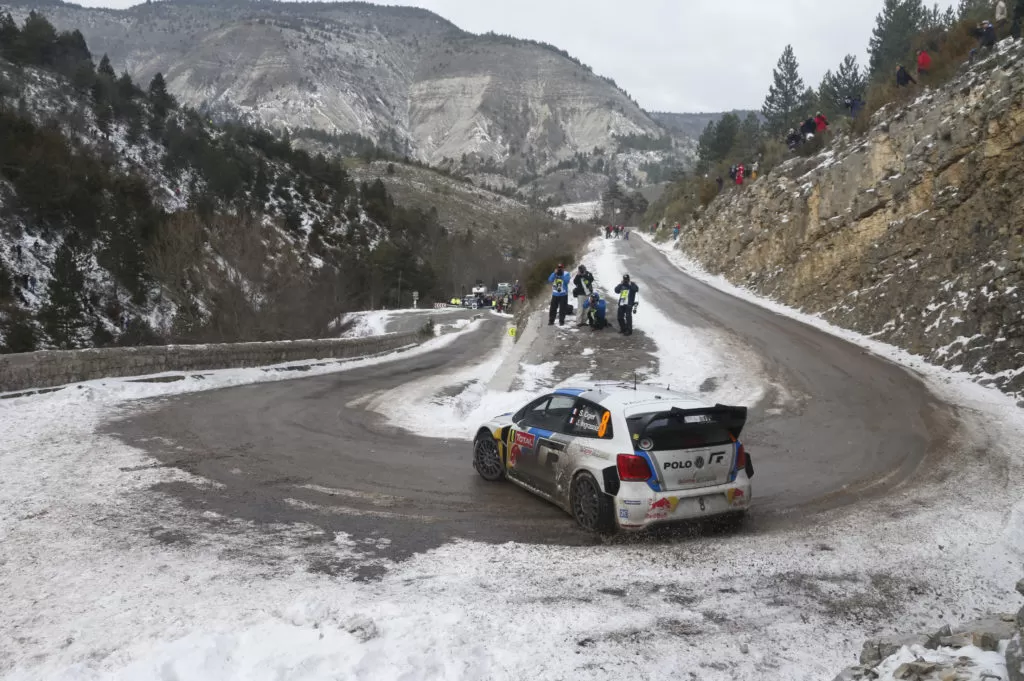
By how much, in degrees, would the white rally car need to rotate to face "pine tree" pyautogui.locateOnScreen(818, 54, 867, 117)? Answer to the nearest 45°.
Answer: approximately 45° to its right

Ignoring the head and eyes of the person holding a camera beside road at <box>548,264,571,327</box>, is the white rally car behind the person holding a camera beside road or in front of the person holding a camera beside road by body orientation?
in front

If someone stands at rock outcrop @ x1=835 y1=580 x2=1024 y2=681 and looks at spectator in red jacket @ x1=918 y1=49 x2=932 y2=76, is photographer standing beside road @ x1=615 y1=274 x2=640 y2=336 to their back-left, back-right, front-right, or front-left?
front-left

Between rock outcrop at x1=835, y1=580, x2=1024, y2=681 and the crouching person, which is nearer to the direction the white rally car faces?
the crouching person

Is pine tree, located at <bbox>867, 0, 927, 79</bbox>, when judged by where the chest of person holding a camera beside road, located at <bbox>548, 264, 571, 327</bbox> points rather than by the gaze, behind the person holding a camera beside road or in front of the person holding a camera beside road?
behind

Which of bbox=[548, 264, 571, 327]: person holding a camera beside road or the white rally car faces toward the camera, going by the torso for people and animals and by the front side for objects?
the person holding a camera beside road

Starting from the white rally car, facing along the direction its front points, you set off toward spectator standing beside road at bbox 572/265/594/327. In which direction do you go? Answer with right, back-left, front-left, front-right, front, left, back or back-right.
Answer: front-right

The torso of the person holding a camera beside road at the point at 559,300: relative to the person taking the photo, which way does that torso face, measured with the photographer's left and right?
facing the viewer

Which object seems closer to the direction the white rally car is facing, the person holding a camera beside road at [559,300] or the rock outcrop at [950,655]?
the person holding a camera beside road

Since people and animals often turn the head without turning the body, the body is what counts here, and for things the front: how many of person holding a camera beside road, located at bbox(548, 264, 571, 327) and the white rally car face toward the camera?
1

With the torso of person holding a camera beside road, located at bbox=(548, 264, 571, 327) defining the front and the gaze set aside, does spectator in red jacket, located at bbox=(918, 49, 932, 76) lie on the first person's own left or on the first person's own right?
on the first person's own left

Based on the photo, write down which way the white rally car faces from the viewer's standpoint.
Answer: facing away from the viewer and to the left of the viewer

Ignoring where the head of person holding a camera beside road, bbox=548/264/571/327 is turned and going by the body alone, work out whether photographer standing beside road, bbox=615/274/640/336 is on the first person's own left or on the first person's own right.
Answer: on the first person's own left
